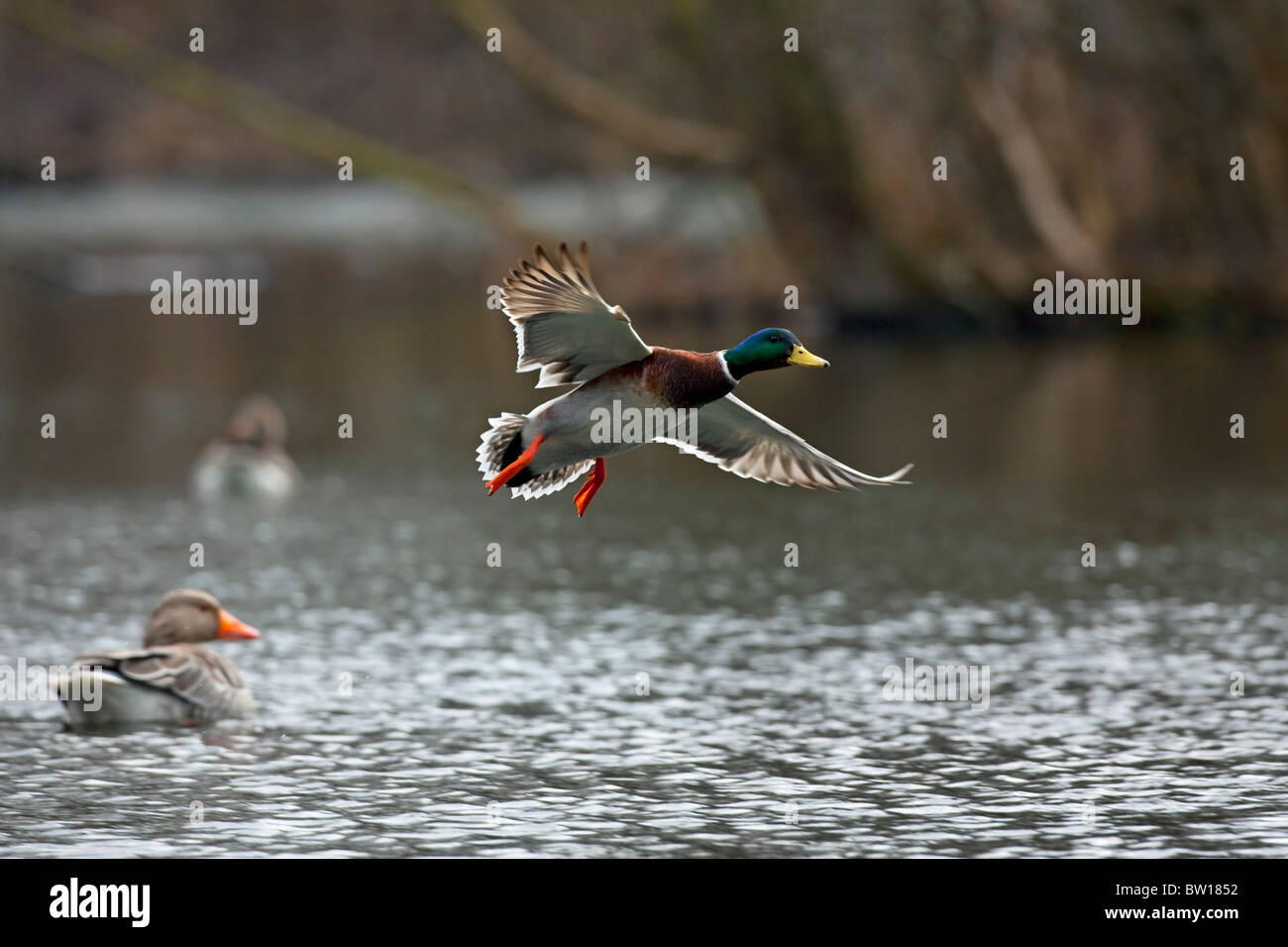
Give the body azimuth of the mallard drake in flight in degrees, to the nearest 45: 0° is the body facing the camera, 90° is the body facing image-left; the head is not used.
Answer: approximately 270°

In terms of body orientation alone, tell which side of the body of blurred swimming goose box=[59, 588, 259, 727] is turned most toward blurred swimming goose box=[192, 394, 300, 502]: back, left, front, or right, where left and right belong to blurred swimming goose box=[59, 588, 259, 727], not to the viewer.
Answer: left

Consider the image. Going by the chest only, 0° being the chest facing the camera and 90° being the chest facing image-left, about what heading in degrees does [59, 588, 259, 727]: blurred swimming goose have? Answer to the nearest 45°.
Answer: approximately 270°

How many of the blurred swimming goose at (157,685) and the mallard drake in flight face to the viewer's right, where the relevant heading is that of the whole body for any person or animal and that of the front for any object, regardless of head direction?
2
